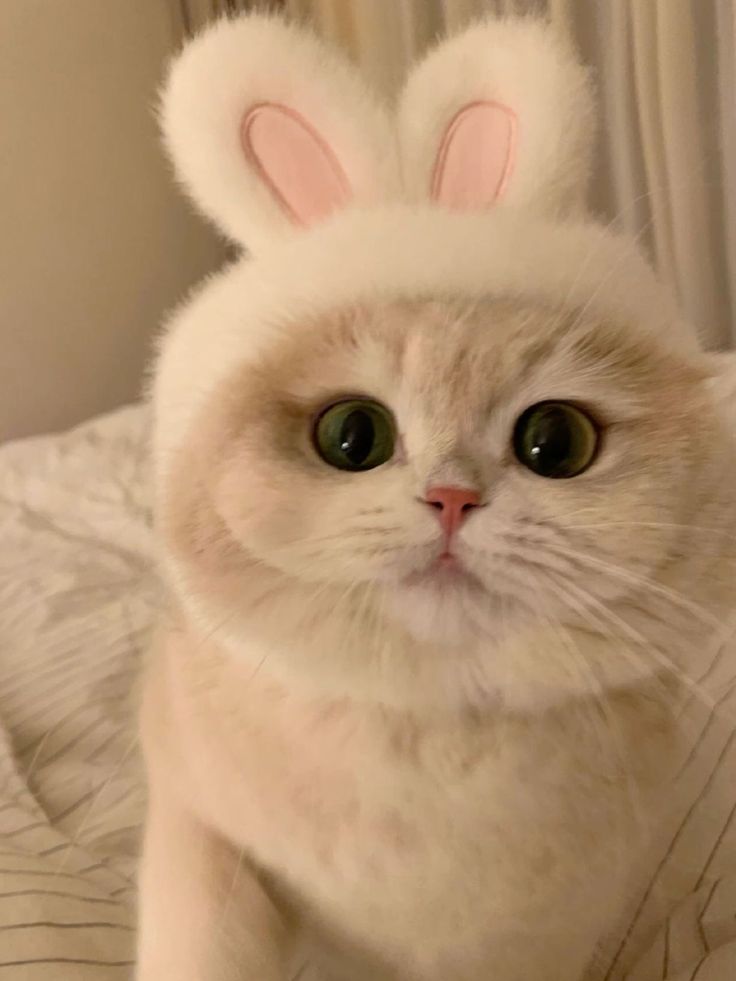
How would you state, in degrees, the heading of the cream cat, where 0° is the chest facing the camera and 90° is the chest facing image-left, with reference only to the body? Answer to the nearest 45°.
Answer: approximately 0°
